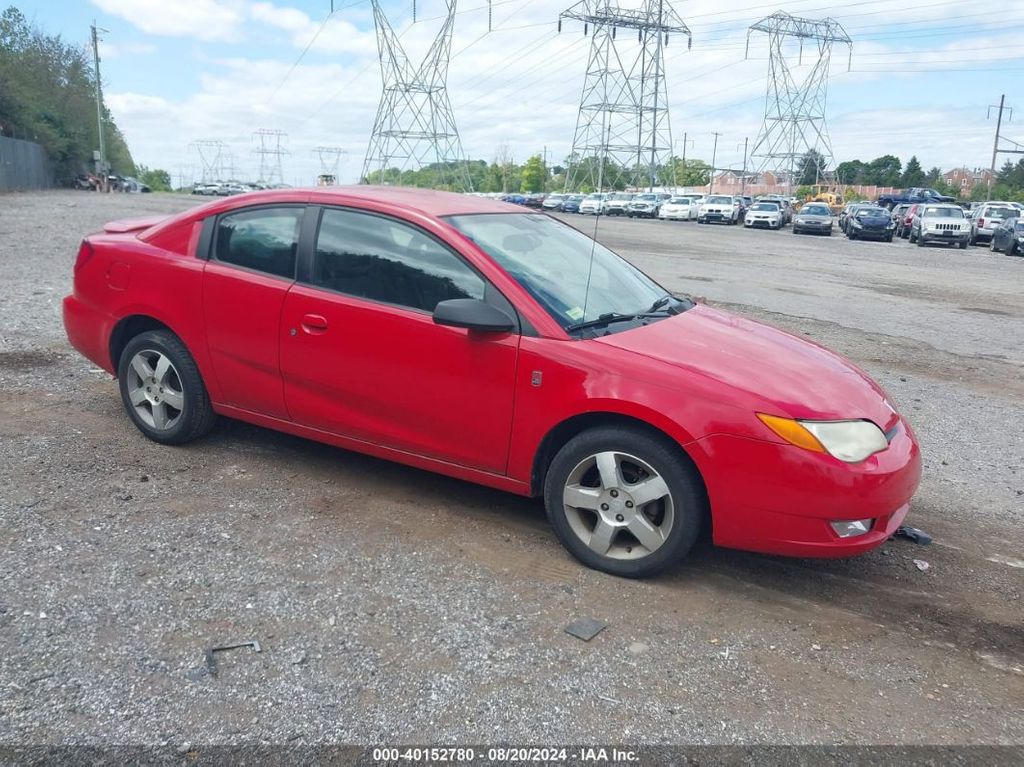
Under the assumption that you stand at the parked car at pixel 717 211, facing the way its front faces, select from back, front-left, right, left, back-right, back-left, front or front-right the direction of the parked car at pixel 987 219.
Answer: front-left

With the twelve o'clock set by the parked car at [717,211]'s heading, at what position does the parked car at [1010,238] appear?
the parked car at [1010,238] is roughly at 11 o'clock from the parked car at [717,211].

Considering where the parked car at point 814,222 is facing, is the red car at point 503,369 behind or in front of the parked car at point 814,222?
in front

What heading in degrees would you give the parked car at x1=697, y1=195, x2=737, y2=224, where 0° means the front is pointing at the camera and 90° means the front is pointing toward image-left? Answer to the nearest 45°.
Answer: approximately 0°

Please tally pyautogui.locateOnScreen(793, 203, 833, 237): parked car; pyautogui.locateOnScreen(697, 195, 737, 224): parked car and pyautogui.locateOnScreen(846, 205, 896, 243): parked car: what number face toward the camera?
3

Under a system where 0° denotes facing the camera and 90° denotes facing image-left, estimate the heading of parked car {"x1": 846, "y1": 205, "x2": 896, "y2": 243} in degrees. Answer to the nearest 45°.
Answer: approximately 0°

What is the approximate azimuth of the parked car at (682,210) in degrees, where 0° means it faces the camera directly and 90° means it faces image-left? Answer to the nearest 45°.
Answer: approximately 45°

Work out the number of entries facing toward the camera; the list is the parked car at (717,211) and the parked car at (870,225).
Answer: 2
